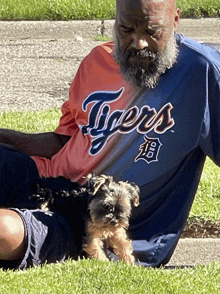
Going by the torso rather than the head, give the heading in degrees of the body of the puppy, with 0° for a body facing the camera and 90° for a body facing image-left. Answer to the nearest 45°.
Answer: approximately 315°

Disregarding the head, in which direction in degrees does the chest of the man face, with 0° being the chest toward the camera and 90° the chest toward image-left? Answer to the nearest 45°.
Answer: approximately 45°
